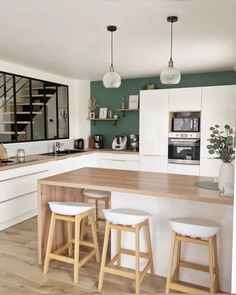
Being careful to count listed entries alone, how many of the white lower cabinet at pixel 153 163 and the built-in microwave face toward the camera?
2

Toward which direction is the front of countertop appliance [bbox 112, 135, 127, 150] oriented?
toward the camera

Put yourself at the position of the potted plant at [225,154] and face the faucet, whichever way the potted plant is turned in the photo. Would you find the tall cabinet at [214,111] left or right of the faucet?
right

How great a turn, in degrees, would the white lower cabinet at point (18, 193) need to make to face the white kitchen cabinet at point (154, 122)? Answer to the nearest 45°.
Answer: approximately 45° to its left

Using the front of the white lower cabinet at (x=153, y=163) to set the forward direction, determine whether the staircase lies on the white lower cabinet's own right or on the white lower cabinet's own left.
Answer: on the white lower cabinet's own right

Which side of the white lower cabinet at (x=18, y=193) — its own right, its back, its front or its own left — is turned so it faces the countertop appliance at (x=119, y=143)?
left

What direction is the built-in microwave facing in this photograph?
toward the camera

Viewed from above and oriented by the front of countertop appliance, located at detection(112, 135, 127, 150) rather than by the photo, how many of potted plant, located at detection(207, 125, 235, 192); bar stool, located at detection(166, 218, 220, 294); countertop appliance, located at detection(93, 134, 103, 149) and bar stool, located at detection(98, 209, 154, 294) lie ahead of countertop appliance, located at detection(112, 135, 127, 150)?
3

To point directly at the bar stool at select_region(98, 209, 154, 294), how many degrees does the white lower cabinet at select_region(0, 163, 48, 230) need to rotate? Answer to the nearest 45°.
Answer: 0° — it already faces it

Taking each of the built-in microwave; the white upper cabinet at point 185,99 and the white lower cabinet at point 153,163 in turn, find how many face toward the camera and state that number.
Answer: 3

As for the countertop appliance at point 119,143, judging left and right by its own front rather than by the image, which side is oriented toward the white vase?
front

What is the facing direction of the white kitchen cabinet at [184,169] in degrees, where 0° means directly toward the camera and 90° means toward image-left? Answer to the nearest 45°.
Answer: approximately 0°

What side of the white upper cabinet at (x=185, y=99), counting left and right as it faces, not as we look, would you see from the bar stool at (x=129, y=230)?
front

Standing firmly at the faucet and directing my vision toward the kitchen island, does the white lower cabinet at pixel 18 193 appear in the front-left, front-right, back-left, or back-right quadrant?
front-right

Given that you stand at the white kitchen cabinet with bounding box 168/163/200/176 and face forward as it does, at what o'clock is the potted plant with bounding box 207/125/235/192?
The potted plant is roughly at 12 o'clock from the white kitchen cabinet.

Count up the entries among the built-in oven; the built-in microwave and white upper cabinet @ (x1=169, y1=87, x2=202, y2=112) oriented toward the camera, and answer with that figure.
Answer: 3
